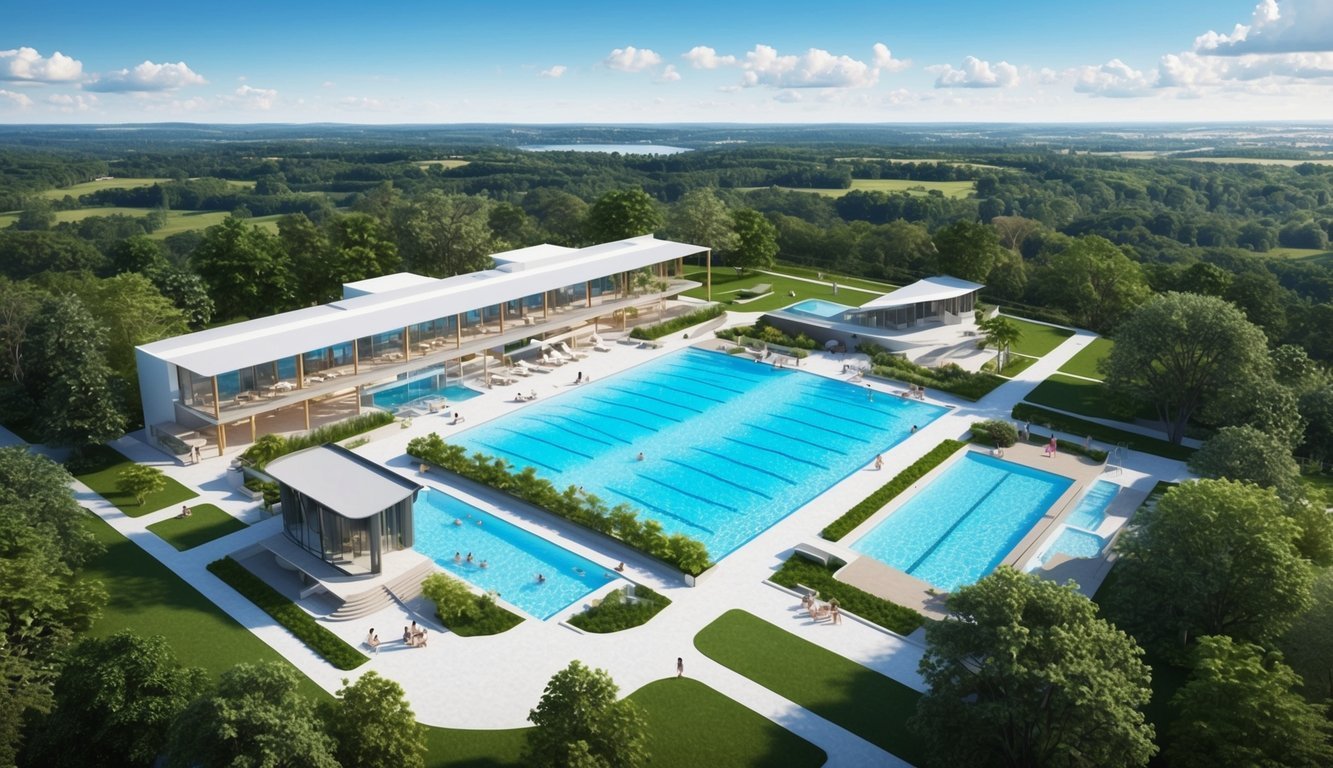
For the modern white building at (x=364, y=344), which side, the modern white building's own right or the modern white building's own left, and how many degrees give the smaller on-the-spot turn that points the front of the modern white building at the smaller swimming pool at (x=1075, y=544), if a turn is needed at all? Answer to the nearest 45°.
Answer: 0° — it already faces it

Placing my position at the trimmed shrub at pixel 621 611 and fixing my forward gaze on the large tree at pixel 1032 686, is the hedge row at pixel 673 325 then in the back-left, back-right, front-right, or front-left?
back-left

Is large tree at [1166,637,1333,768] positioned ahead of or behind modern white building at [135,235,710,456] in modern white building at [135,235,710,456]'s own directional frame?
ahead

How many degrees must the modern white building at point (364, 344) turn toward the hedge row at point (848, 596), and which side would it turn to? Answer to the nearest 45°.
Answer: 0° — it already faces it

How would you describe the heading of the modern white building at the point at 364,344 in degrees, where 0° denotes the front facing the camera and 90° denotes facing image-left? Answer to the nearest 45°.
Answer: approximately 315°

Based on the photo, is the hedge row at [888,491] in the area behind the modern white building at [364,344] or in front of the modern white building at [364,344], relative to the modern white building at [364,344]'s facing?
in front

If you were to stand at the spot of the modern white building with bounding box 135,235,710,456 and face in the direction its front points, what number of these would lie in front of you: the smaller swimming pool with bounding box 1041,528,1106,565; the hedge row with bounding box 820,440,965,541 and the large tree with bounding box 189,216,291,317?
2

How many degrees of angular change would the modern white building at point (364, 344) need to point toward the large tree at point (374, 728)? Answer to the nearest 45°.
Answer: approximately 45° to its right

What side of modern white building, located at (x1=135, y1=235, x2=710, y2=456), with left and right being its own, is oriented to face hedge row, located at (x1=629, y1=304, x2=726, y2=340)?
left

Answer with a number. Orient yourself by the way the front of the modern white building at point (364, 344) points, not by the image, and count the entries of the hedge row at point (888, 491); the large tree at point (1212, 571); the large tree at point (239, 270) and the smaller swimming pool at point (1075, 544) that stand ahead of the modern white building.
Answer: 3

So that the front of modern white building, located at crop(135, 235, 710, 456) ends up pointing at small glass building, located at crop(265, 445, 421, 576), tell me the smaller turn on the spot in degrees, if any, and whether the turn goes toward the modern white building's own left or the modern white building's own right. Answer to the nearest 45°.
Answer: approximately 45° to the modern white building's own right

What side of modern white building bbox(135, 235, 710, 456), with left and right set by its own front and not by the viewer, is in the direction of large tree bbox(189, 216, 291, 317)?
back

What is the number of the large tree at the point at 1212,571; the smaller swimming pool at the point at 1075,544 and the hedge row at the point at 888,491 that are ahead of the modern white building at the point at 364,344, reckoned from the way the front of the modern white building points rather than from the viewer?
3

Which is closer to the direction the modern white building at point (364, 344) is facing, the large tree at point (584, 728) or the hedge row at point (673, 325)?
the large tree

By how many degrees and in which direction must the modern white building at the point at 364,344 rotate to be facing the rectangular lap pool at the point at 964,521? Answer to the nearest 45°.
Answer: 0° — it already faces it
